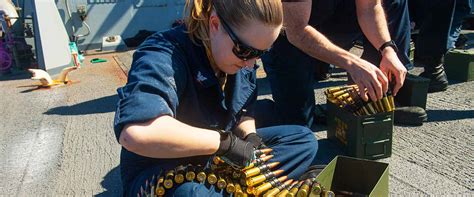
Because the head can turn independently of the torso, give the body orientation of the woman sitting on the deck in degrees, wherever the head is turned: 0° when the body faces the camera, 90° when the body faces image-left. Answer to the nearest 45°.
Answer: approximately 315°

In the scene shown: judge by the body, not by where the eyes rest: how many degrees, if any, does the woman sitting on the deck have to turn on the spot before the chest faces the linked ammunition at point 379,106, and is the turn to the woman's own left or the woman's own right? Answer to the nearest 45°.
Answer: approximately 90° to the woman's own left

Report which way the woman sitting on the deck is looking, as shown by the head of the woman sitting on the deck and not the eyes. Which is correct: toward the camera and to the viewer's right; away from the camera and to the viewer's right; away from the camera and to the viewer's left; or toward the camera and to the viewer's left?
toward the camera and to the viewer's right

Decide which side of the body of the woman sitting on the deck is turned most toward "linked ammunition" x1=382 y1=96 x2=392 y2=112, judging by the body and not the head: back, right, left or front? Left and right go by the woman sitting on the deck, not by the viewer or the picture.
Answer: left
